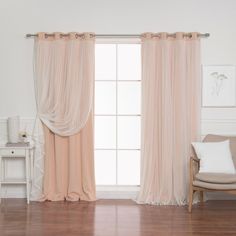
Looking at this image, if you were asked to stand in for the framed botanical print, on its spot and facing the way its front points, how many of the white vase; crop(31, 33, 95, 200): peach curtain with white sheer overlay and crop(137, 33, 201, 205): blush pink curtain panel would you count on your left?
0

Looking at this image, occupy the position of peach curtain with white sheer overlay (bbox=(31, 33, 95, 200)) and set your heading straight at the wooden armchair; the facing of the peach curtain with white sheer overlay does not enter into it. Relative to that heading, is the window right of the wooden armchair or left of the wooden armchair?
left

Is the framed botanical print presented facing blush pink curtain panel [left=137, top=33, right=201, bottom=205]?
no

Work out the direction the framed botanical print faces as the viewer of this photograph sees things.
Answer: facing the viewer

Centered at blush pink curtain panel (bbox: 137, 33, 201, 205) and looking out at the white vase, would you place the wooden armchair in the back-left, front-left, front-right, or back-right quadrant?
back-left

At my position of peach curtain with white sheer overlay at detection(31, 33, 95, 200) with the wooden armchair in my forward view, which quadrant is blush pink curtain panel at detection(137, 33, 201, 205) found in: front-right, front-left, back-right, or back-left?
front-left

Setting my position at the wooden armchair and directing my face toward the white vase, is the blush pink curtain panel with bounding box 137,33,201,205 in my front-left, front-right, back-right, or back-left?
front-right

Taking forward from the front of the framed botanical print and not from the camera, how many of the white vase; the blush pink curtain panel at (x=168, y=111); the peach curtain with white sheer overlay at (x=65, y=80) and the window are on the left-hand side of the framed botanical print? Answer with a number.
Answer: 0

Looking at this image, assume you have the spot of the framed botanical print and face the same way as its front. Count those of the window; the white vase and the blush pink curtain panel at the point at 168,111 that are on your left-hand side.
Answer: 0

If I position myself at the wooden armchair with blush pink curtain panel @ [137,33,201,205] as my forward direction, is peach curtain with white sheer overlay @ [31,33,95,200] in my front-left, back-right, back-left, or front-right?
front-left

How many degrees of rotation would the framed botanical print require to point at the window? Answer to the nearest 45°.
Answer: approximately 90° to its right

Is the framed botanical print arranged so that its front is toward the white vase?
no
